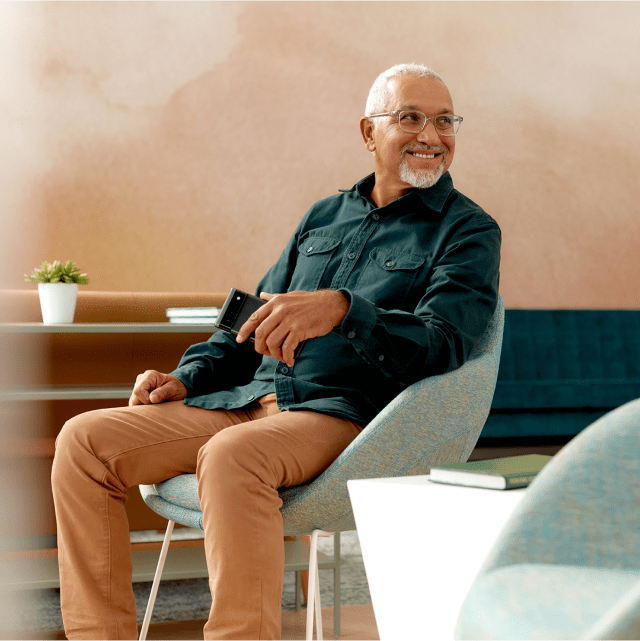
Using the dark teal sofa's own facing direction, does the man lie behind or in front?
in front

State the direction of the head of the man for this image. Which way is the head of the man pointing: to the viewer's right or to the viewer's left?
to the viewer's right

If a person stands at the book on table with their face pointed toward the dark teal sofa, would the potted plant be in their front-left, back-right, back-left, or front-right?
front-left

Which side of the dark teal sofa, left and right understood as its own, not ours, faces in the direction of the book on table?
front

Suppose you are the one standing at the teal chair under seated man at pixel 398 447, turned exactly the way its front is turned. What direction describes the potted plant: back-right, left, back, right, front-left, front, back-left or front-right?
right

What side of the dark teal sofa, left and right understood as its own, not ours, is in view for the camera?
front

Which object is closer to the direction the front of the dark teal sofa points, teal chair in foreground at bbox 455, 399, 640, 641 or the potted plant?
the teal chair in foreground

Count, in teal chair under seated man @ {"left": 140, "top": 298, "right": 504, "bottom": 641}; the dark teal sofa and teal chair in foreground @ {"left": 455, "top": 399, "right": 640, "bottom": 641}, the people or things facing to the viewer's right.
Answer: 0
